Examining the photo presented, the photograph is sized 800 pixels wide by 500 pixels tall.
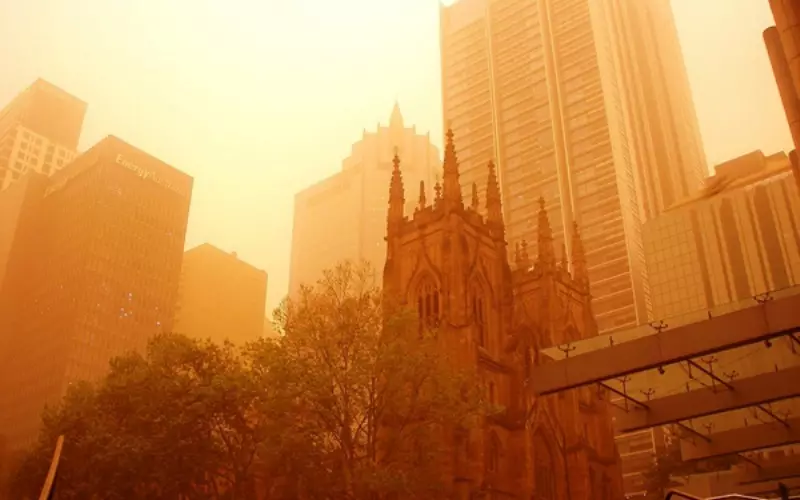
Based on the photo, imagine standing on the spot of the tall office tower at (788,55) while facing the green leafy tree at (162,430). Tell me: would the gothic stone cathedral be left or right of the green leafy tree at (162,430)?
right

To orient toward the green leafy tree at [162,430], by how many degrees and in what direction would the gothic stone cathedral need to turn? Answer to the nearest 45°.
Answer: approximately 90° to its right

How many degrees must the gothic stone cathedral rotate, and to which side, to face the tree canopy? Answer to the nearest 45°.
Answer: approximately 90° to its right

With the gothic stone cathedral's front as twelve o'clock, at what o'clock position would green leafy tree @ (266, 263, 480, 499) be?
The green leafy tree is roughly at 2 o'clock from the gothic stone cathedral.

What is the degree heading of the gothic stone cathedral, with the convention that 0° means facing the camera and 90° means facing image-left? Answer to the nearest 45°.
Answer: approximately 315°
